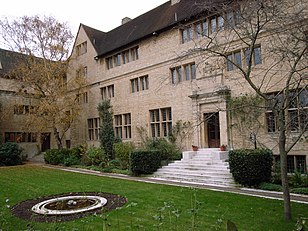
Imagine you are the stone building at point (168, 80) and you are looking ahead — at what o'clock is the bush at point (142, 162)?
The bush is roughly at 11 o'clock from the stone building.

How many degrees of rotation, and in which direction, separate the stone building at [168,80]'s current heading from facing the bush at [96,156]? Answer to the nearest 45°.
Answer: approximately 45° to its right

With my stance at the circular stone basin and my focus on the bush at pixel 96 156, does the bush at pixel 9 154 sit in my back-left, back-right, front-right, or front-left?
front-left

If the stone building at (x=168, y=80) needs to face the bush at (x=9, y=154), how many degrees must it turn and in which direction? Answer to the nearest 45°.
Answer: approximately 45° to its right

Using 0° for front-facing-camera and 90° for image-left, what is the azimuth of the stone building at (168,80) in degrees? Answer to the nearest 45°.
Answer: approximately 45°

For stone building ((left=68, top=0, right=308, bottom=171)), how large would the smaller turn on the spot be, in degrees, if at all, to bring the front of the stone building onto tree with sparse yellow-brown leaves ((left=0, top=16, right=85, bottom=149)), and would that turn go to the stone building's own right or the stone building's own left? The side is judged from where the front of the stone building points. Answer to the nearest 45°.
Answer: approximately 45° to the stone building's own right

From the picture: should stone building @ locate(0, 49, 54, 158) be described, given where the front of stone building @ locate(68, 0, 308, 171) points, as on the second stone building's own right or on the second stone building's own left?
on the second stone building's own right
